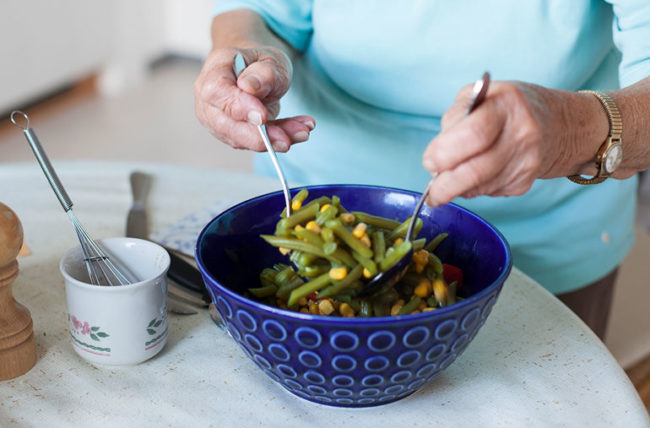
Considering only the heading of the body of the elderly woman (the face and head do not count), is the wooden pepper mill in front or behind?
in front

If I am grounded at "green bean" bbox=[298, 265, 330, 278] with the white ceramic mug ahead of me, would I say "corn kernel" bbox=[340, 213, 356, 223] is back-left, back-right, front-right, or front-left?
back-right

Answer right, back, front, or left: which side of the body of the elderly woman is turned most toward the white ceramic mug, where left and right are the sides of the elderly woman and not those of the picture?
front
